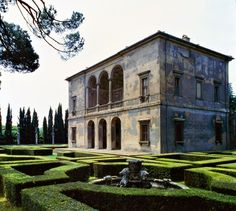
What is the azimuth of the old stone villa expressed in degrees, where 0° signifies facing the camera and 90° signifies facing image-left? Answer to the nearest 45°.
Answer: approximately 45°

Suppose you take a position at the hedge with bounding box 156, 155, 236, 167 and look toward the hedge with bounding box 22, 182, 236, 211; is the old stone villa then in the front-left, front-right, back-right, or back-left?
back-right

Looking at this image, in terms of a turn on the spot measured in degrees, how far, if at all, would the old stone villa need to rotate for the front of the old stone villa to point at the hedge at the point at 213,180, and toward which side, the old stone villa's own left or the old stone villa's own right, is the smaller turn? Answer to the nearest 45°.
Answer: approximately 45° to the old stone villa's own left

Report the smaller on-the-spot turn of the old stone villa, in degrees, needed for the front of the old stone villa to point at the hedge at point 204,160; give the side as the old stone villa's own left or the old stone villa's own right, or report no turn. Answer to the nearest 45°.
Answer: approximately 45° to the old stone villa's own left

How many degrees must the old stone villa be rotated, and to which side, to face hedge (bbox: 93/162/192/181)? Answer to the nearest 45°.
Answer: approximately 45° to its left

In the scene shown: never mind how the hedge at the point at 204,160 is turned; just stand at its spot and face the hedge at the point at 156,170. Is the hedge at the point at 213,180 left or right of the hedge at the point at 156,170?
left

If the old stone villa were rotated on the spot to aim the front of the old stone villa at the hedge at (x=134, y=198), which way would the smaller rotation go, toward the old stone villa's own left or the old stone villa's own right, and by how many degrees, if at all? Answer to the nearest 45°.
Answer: approximately 45° to the old stone villa's own left
